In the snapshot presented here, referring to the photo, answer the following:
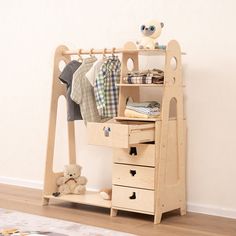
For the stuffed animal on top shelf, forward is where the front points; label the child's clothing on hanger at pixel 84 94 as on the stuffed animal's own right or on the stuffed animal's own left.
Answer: on the stuffed animal's own right

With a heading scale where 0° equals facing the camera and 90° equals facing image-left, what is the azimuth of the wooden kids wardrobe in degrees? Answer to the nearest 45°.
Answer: approximately 45°

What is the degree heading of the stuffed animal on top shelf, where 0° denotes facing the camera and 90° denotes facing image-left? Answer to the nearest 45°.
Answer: approximately 45°
